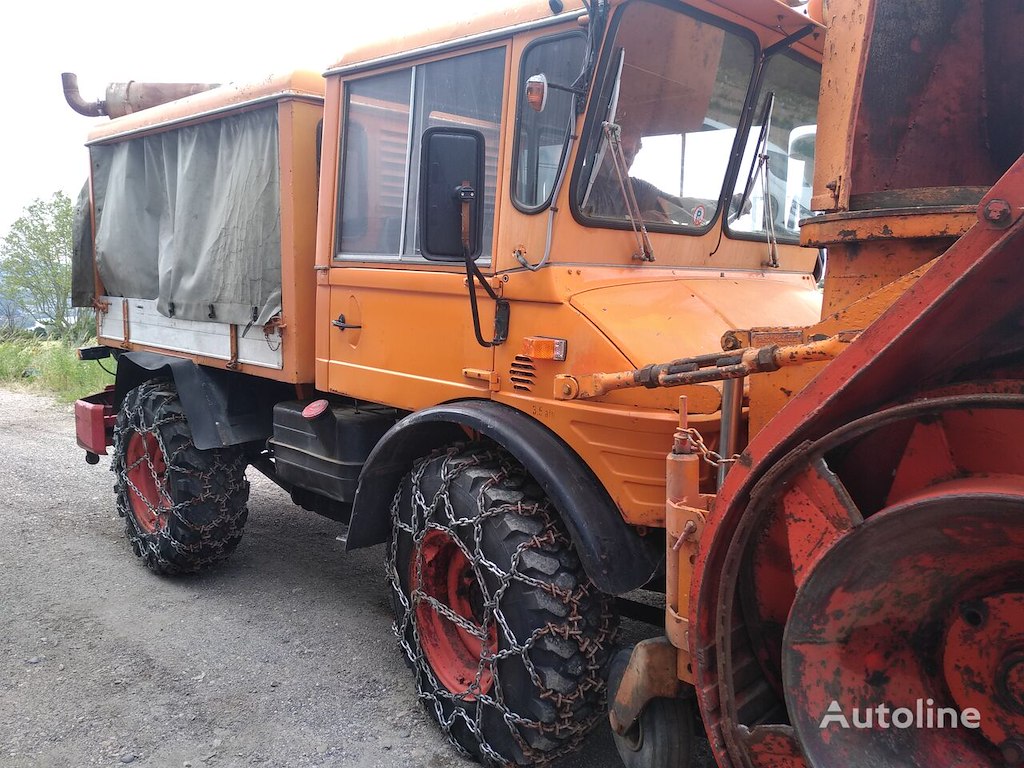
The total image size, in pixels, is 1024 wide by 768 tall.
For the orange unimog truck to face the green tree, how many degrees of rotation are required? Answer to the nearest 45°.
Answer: approximately 180°

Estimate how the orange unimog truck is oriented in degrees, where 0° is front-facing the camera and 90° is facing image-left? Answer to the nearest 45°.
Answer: approximately 315°
